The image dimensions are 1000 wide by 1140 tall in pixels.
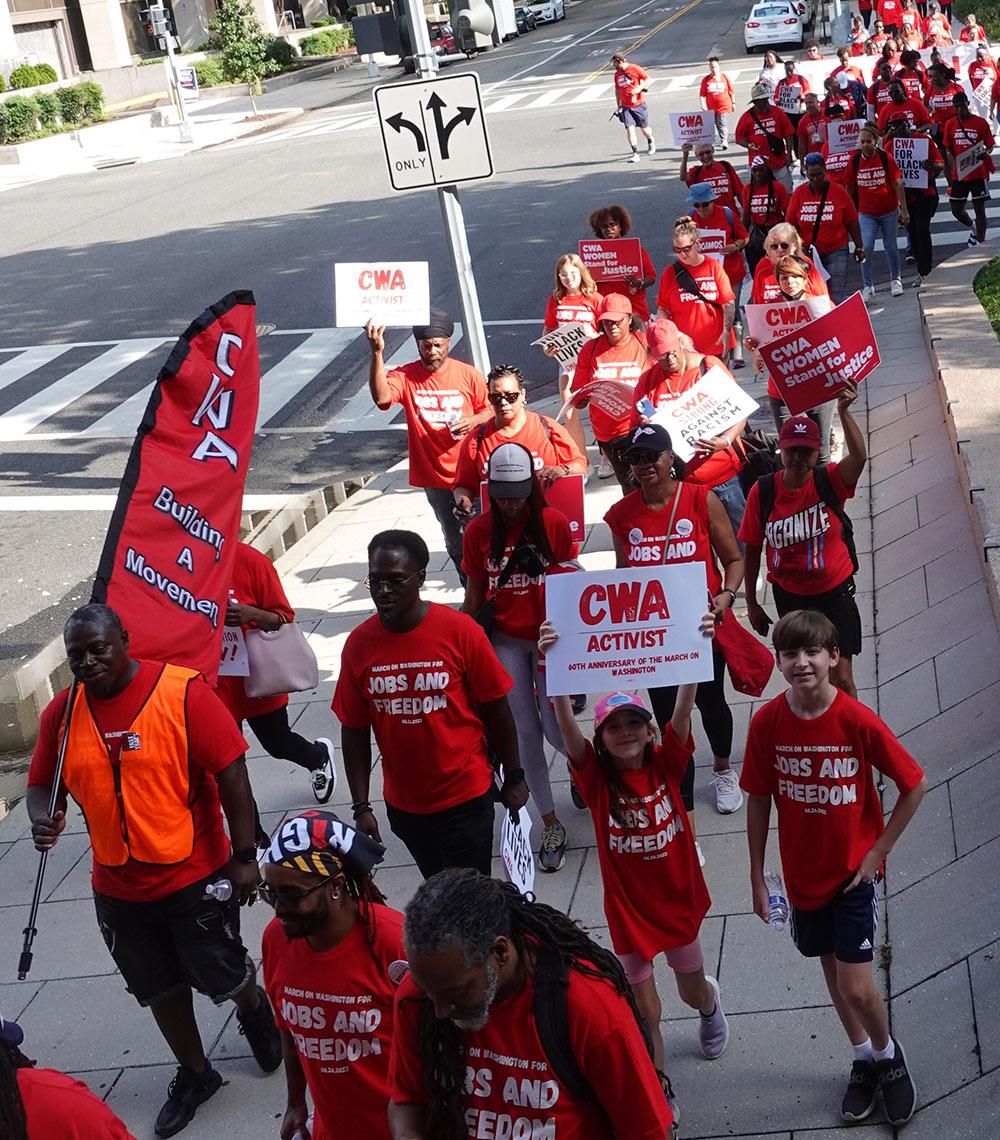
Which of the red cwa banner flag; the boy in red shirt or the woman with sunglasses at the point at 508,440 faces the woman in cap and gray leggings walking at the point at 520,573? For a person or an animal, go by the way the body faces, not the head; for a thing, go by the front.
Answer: the woman with sunglasses

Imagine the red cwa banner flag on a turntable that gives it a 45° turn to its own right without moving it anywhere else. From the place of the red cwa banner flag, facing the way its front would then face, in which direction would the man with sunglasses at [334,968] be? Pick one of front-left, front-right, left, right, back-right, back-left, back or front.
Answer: front-left

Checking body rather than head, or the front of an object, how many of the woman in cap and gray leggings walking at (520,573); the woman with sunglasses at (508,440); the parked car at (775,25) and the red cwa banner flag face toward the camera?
3

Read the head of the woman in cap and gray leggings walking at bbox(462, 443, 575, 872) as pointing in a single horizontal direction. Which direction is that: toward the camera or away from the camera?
toward the camera

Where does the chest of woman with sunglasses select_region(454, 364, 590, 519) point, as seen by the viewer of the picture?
toward the camera

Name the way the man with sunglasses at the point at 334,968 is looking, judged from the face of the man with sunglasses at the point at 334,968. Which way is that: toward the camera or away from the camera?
toward the camera

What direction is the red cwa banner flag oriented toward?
toward the camera

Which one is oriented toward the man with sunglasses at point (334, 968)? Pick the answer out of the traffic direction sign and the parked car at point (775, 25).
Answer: the traffic direction sign

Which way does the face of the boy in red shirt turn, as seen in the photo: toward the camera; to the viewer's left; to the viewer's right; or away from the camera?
toward the camera

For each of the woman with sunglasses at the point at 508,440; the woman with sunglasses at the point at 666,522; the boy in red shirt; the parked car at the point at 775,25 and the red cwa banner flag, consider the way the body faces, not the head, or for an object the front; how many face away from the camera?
1

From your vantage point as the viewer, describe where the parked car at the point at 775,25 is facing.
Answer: facing away from the viewer

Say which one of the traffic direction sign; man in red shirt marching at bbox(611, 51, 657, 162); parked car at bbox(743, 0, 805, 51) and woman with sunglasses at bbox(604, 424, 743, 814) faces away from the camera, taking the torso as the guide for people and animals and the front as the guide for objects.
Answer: the parked car

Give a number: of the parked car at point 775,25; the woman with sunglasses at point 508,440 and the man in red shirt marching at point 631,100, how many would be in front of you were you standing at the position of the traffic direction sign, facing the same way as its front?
1

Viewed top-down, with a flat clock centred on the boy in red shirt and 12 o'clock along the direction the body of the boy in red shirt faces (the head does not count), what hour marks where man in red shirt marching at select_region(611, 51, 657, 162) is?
The man in red shirt marching is roughly at 6 o'clock from the boy in red shirt.

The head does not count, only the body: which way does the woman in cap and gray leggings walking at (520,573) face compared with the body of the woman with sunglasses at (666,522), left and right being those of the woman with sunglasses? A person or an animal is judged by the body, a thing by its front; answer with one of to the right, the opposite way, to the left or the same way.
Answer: the same way

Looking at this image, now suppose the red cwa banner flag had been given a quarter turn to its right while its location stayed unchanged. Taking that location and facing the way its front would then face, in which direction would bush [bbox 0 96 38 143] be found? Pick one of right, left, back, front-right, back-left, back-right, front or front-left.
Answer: right

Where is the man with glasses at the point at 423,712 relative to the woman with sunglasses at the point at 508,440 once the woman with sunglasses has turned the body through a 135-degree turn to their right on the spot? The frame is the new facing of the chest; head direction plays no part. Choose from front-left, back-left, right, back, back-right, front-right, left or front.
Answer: back-left

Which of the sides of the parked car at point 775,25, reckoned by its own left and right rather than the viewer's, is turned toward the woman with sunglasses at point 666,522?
back

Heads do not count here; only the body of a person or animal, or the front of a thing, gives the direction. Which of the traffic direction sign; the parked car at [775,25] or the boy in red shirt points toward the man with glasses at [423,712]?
the traffic direction sign
